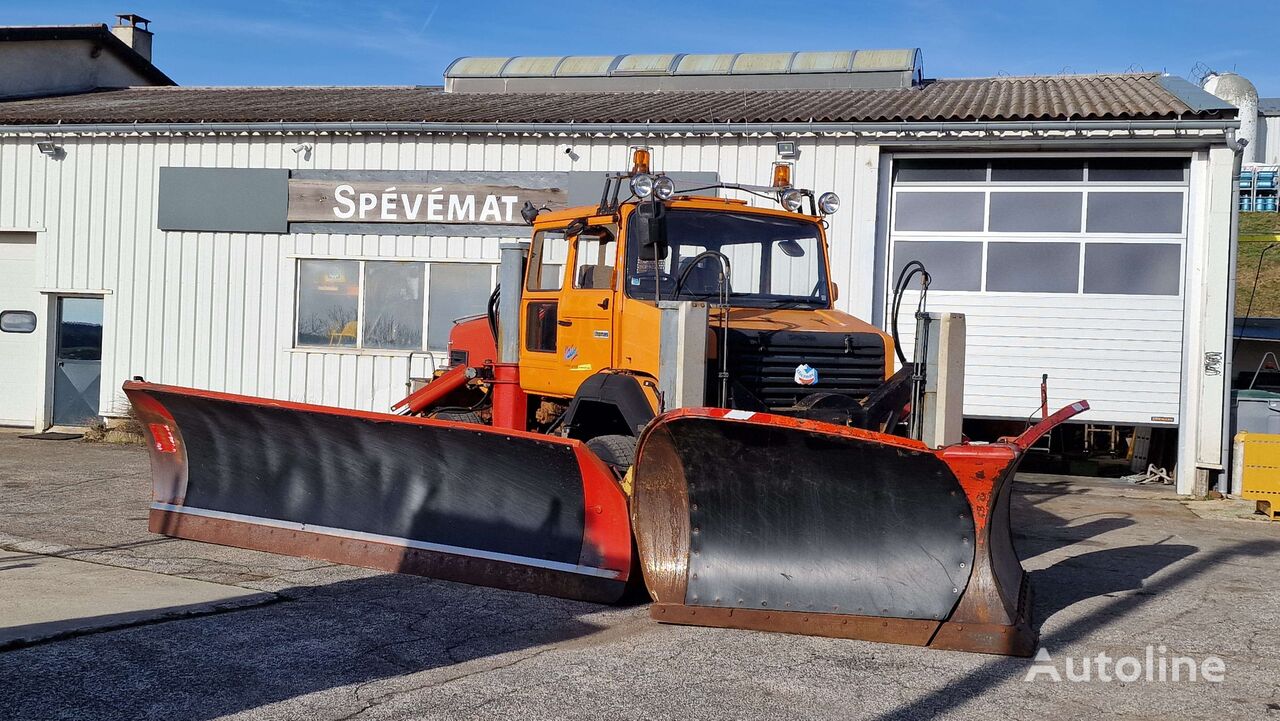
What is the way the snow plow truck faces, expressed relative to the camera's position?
facing the viewer and to the right of the viewer

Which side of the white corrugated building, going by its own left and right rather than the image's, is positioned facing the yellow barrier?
left

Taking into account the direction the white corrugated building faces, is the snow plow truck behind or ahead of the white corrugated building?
ahead

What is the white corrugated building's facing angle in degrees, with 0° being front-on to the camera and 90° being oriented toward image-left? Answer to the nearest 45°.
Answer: approximately 0°

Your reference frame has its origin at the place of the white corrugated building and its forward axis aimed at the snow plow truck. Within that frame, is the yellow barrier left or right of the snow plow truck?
left

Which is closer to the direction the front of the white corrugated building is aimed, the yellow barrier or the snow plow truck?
the snow plow truck

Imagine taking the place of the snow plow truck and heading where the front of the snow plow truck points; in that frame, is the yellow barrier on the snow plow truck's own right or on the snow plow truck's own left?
on the snow plow truck's own left

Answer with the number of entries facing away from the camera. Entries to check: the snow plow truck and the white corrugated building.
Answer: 0
